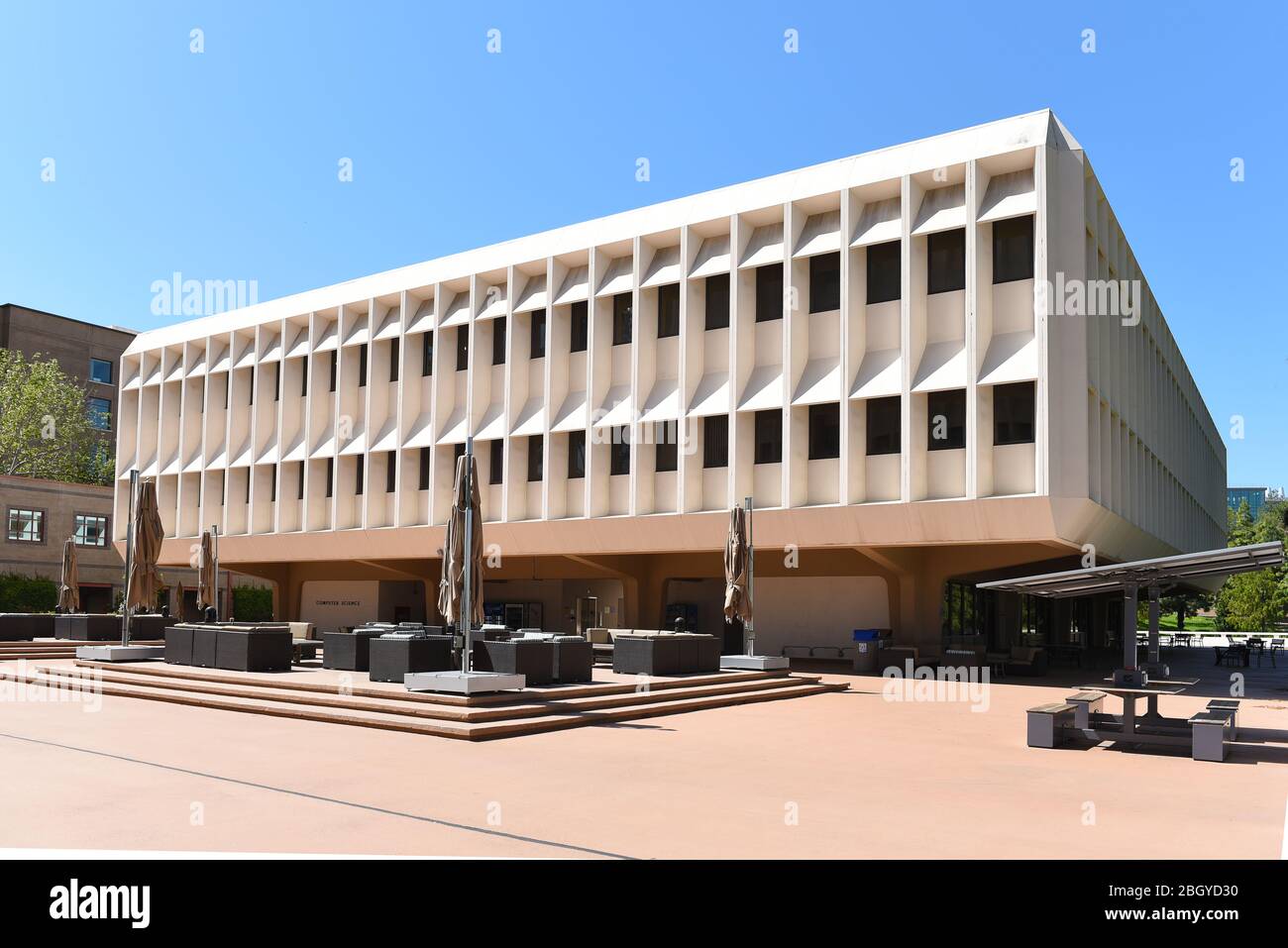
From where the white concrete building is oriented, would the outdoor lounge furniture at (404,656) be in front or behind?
in front

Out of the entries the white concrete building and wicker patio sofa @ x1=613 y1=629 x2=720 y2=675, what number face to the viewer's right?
0

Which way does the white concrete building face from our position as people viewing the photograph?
facing the viewer and to the left of the viewer

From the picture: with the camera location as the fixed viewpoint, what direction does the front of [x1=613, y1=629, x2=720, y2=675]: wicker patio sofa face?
facing away from the viewer and to the left of the viewer

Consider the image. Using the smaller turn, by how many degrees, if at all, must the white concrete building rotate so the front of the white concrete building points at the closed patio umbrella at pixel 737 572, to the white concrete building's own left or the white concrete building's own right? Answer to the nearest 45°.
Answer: approximately 45° to the white concrete building's own left

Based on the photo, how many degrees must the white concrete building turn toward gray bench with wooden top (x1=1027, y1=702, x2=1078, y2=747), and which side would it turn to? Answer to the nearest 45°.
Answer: approximately 45° to its left

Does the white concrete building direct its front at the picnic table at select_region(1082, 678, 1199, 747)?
no

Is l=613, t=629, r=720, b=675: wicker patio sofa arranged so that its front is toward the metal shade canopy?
no

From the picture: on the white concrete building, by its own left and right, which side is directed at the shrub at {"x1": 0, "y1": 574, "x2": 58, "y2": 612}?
right
